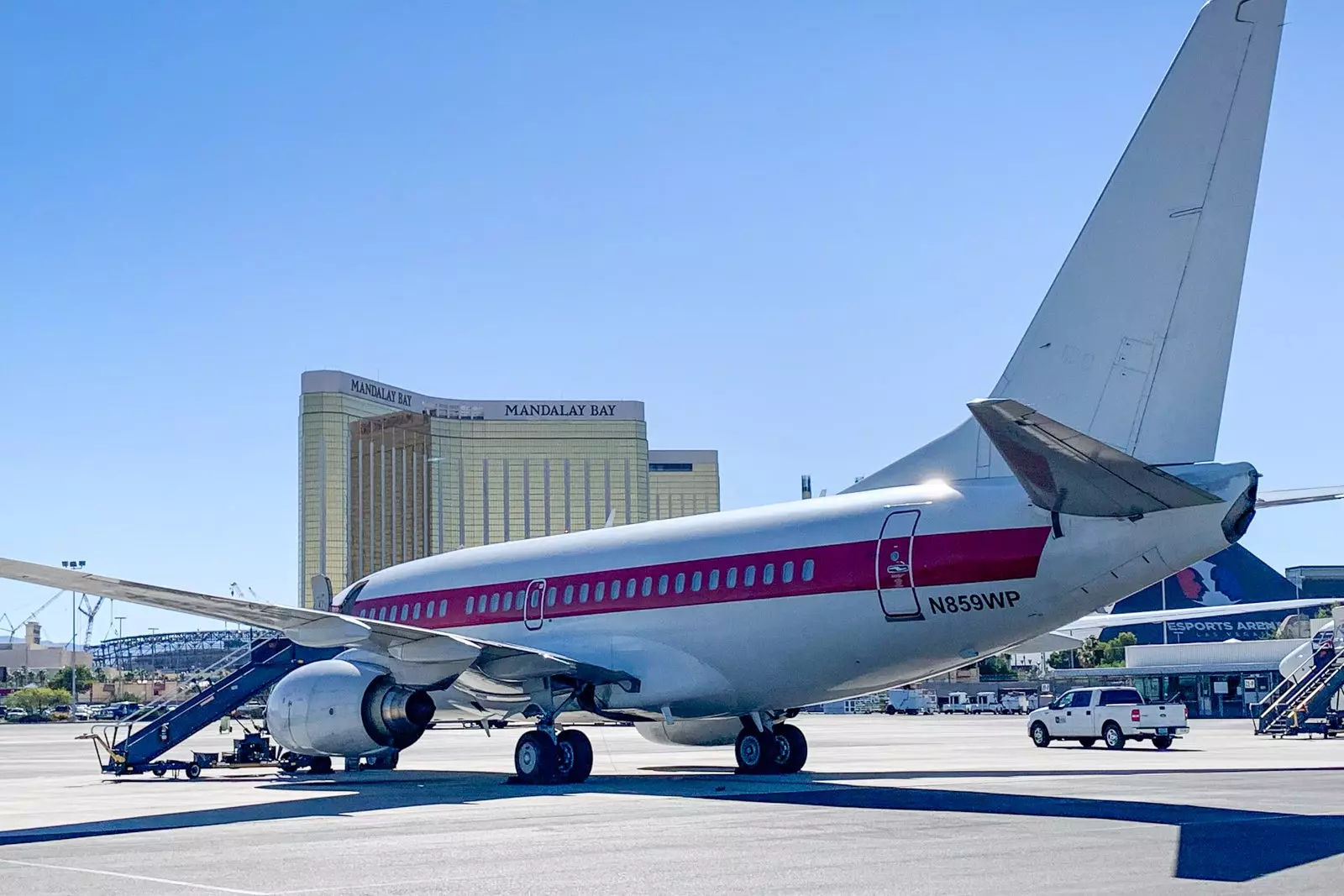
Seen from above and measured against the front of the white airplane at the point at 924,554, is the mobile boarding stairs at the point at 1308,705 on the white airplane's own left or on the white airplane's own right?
on the white airplane's own right

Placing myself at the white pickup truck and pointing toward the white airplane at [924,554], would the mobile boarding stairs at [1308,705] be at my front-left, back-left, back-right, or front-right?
back-left

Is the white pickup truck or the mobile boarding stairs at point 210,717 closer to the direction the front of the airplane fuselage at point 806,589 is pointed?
the mobile boarding stairs

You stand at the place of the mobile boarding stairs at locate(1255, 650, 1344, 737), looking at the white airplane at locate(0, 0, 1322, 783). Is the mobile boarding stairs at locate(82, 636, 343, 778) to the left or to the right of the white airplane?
right

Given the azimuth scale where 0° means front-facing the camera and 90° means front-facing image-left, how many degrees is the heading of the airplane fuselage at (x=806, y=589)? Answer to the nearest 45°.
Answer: approximately 135°

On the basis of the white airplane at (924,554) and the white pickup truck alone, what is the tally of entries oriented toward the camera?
0

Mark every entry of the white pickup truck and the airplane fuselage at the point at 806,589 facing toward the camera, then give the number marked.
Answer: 0

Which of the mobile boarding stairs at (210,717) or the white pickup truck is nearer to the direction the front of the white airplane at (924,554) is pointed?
the mobile boarding stairs

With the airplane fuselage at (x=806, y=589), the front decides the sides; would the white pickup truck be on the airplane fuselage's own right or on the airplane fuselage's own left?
on the airplane fuselage's own right

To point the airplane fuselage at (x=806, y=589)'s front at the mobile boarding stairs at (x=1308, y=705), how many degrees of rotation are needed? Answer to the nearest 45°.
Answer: approximately 90° to its right
